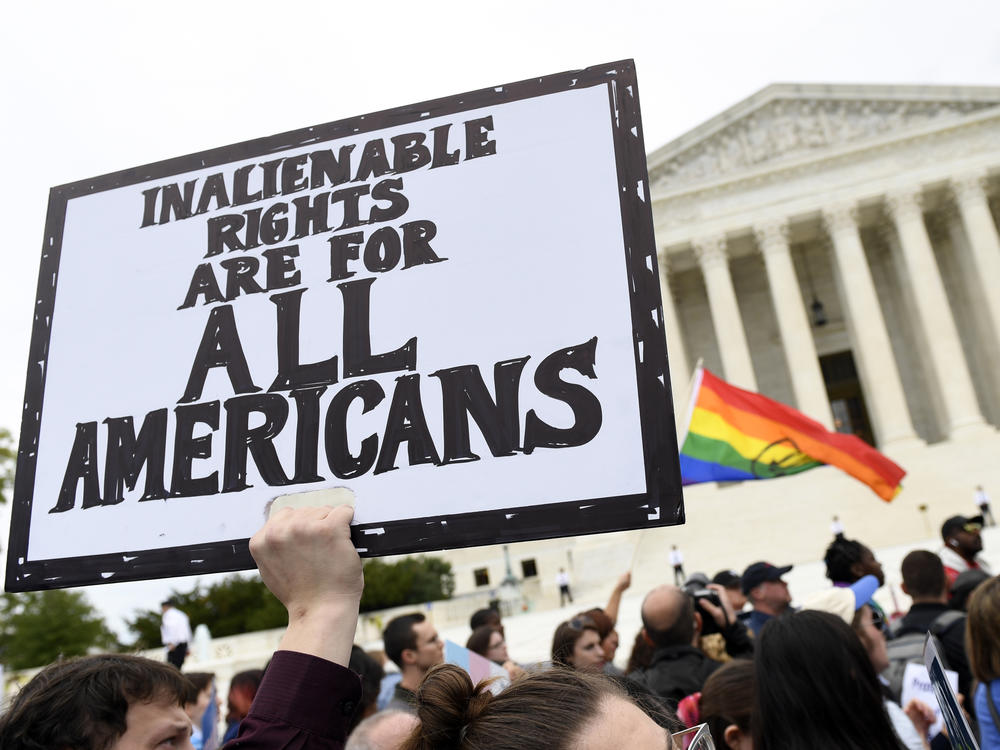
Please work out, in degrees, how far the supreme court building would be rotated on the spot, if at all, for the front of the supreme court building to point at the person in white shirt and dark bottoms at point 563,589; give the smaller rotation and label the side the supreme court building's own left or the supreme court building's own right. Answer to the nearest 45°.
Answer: approximately 45° to the supreme court building's own right

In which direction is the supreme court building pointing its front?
toward the camera

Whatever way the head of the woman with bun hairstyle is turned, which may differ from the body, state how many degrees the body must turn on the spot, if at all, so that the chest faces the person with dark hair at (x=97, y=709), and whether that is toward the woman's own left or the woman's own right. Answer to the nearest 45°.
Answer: approximately 135° to the woman's own left

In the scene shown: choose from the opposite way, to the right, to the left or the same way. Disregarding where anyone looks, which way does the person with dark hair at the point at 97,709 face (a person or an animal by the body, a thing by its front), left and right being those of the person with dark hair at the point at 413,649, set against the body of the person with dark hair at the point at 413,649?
the same way

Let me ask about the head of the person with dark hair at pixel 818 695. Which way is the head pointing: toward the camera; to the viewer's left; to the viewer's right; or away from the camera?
away from the camera

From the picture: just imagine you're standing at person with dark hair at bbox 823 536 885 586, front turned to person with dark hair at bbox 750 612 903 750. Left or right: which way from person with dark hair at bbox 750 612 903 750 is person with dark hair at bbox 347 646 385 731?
right

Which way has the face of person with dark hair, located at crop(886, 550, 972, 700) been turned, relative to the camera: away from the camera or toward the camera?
away from the camera

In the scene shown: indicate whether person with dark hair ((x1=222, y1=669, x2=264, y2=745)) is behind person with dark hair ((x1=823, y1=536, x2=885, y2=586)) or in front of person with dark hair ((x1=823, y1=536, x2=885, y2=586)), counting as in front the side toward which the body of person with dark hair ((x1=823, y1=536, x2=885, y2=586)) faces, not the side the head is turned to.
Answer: behind

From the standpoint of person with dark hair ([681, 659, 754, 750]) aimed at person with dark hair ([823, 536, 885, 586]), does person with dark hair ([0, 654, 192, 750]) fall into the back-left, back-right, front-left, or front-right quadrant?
back-left

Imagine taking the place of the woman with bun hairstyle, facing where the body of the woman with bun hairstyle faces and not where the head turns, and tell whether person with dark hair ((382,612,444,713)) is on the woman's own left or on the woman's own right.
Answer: on the woman's own left

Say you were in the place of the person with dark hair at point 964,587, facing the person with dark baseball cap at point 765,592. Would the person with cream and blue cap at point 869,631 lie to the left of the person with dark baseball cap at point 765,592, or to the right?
left

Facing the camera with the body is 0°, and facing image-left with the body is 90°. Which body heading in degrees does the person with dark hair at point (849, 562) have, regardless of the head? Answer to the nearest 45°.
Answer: approximately 225°

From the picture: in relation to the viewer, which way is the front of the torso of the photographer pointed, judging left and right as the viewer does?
facing away from the viewer and to the right of the viewer

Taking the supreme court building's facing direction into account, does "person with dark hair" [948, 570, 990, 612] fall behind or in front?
in front
